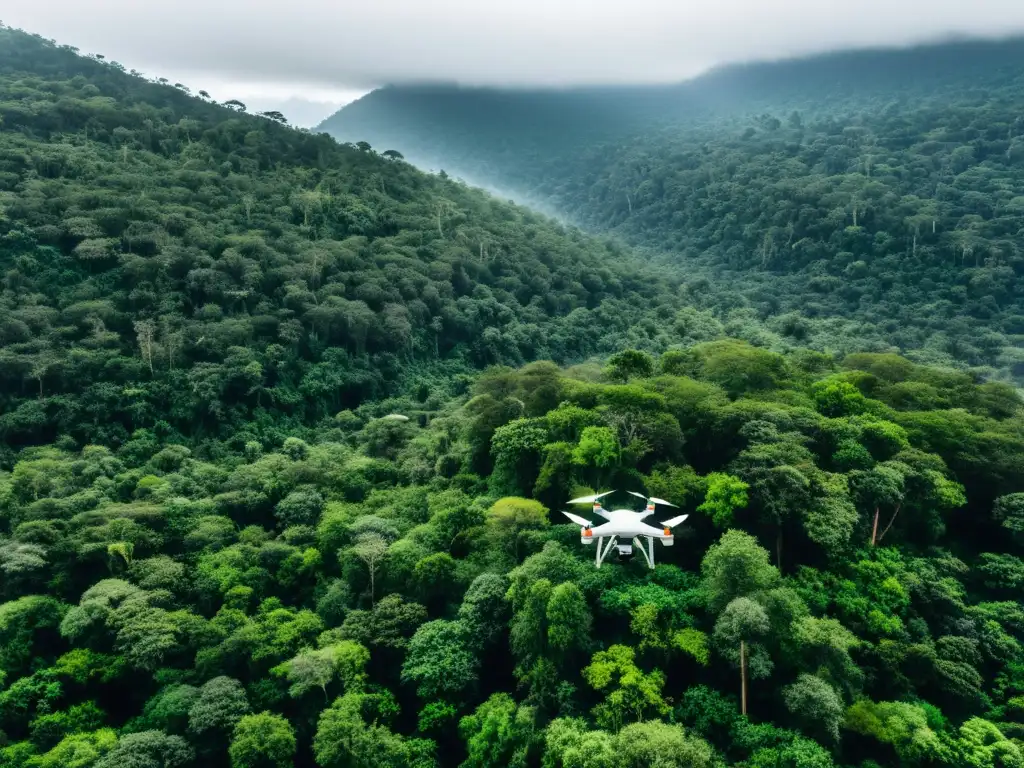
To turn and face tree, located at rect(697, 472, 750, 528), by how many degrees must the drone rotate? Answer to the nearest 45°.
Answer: approximately 135° to its left

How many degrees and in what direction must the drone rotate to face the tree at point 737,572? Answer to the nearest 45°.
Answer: approximately 45° to its left

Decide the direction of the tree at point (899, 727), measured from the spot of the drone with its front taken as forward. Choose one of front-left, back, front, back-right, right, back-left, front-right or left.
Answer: front-left

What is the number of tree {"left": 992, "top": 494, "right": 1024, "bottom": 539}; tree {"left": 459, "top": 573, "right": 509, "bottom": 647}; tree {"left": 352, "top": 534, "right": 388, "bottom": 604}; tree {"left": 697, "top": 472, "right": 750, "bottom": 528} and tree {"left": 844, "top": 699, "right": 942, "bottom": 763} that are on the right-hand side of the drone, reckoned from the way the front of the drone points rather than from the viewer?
2

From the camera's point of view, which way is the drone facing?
toward the camera

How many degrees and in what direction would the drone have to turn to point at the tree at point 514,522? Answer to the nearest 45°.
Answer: approximately 135° to its right

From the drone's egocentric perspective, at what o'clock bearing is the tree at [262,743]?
The tree is roughly at 2 o'clock from the drone.

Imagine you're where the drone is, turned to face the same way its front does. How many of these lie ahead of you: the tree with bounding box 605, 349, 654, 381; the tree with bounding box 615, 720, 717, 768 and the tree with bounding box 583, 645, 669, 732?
2

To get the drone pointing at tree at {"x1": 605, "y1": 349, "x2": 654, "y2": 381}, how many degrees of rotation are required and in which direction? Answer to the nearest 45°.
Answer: approximately 180°

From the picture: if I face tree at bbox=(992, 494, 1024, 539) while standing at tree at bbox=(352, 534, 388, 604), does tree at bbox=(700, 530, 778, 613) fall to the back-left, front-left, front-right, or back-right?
front-right

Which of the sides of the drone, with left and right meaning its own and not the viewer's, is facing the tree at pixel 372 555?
right

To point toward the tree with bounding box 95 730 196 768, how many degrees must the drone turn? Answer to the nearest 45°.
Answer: approximately 90° to its right

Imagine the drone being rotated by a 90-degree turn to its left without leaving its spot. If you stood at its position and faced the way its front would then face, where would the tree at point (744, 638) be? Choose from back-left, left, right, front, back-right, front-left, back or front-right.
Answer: front-right

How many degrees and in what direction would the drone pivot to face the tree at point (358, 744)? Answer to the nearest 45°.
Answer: approximately 45° to its right
